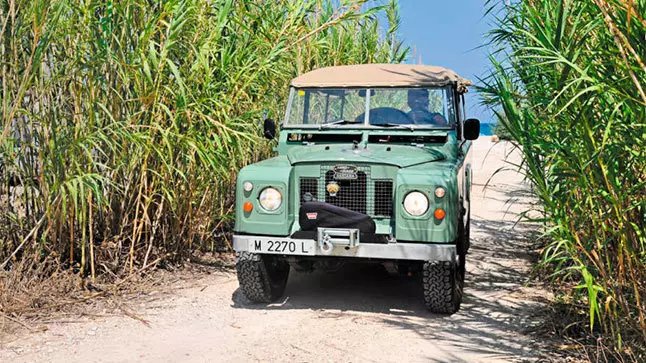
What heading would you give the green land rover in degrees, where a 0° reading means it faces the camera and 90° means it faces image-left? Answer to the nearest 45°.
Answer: approximately 0°

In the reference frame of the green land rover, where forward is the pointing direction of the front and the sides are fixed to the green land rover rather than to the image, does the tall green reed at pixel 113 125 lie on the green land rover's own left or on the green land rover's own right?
on the green land rover's own right
